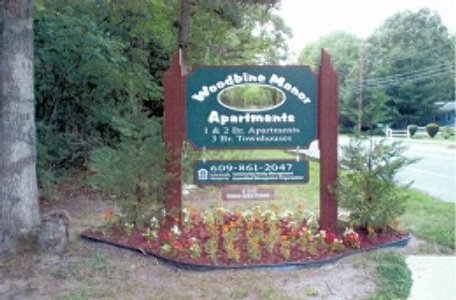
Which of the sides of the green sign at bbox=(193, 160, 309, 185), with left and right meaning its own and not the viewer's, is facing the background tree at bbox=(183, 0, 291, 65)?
back

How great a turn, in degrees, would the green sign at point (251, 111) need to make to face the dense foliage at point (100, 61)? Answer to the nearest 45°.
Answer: approximately 135° to its right

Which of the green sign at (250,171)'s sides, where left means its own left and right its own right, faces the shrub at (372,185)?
left

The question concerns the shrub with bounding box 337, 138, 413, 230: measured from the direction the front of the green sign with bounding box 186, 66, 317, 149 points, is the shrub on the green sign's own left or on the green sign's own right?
on the green sign's own left

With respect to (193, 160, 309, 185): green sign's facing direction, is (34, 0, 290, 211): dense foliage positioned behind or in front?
behind

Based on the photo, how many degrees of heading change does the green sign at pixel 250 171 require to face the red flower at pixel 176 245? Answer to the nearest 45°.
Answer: approximately 45° to its right

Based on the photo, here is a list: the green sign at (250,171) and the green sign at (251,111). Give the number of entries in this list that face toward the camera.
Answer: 2

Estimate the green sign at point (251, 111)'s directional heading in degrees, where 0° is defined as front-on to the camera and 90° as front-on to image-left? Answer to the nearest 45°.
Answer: approximately 0°

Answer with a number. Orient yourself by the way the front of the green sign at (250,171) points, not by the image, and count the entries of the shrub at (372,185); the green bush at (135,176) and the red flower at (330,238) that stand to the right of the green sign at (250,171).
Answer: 1
